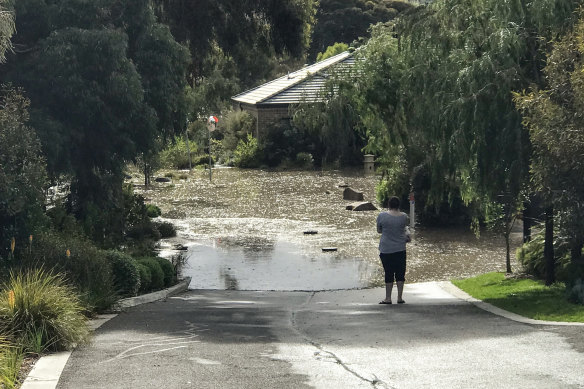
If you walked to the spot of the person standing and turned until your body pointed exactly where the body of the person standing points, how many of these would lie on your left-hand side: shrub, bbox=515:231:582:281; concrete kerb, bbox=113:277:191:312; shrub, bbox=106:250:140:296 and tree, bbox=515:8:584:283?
2

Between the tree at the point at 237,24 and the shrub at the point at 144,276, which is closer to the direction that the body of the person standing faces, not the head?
the tree

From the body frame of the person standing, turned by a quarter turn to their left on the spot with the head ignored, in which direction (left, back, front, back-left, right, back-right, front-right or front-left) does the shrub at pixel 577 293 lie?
back

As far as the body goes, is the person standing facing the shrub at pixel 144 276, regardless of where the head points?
no

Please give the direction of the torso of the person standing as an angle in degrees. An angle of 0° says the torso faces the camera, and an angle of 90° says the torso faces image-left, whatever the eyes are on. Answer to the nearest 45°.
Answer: approximately 180°

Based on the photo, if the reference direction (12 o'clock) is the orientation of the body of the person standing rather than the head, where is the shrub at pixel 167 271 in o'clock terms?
The shrub is roughly at 10 o'clock from the person standing.

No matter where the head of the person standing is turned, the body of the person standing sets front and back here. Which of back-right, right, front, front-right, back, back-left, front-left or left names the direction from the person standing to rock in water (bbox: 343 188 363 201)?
front

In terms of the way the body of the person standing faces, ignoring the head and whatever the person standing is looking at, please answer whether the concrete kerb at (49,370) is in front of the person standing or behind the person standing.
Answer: behind

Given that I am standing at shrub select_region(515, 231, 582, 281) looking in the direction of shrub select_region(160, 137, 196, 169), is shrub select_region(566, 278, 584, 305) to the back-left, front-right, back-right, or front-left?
back-left

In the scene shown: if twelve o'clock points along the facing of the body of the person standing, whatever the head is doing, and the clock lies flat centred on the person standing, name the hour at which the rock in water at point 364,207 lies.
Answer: The rock in water is roughly at 12 o'clock from the person standing.

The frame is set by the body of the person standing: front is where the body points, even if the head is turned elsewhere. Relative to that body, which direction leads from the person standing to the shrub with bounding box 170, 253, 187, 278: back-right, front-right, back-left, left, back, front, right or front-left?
front-left

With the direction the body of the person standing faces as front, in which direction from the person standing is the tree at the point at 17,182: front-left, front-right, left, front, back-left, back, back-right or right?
left

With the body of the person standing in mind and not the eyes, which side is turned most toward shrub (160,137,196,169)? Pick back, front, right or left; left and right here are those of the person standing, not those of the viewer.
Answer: front

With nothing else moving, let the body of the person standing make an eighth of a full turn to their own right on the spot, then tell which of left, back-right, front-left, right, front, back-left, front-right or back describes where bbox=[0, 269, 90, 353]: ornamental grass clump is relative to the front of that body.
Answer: back

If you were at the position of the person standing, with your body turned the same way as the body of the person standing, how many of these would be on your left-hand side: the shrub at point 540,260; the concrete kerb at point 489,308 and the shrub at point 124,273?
1
